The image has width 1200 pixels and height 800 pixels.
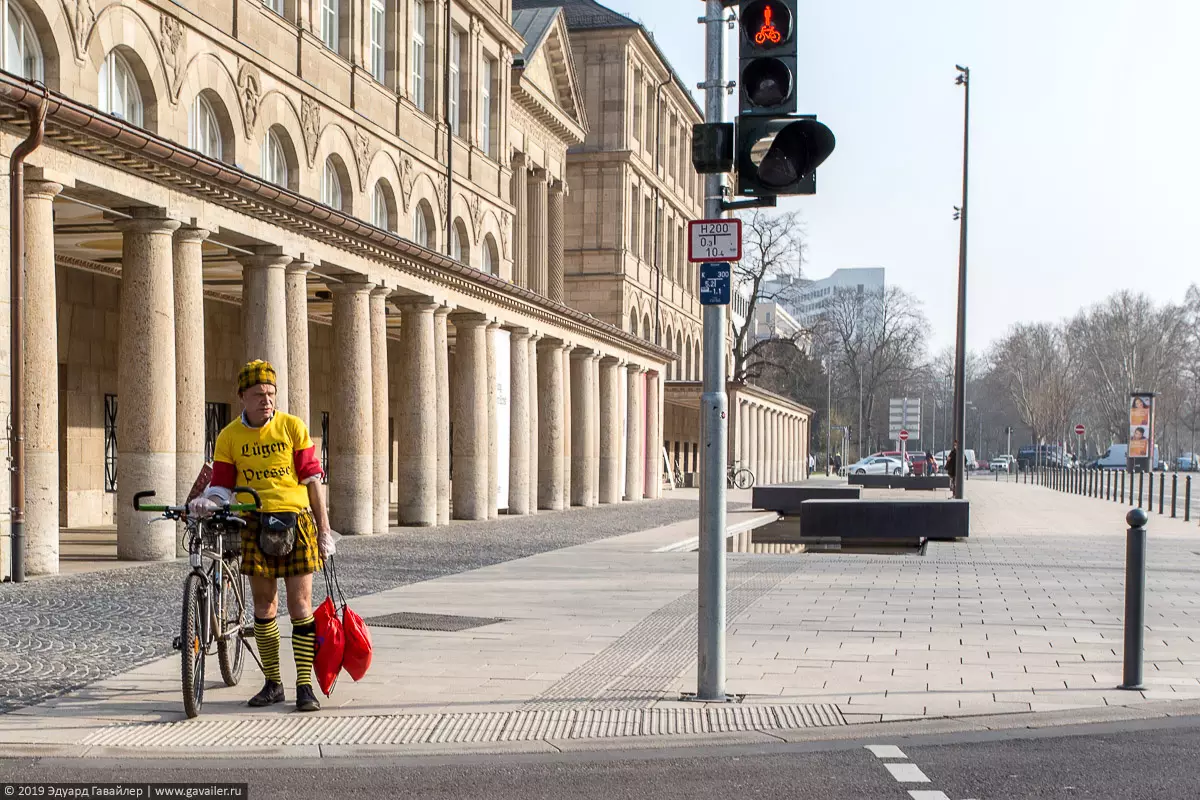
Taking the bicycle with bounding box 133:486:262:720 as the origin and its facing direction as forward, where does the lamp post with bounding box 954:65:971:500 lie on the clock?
The lamp post is roughly at 7 o'clock from the bicycle.

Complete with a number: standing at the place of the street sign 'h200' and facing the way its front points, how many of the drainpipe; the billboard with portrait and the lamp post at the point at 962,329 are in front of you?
0

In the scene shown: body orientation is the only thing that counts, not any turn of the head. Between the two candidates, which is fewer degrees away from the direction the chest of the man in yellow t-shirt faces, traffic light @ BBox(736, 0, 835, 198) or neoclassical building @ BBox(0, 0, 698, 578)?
the traffic light

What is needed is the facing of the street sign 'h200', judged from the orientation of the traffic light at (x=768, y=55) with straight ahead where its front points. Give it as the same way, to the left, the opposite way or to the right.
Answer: the same way

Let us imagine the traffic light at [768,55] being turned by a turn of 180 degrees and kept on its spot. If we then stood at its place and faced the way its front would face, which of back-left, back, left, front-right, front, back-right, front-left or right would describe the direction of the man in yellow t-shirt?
left

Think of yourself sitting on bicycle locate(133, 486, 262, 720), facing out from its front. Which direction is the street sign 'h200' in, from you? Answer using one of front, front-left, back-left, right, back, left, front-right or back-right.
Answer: left

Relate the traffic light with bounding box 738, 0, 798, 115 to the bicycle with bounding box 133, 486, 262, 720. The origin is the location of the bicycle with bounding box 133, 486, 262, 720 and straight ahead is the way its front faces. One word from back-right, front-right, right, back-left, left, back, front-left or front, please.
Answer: left

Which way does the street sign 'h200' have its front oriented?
toward the camera

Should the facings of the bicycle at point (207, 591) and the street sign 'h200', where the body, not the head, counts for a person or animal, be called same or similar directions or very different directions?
same or similar directions

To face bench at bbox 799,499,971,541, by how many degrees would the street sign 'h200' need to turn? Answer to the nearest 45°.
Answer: approximately 180°

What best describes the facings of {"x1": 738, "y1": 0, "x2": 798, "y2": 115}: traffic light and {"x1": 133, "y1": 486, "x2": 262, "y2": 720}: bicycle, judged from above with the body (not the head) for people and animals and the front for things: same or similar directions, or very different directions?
same or similar directions

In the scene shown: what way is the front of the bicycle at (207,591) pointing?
toward the camera

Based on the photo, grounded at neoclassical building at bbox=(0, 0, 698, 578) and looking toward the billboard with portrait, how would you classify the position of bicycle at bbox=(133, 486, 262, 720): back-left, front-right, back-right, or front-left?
back-right

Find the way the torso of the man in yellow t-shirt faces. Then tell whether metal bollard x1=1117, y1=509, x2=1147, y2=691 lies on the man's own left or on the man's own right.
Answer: on the man's own left

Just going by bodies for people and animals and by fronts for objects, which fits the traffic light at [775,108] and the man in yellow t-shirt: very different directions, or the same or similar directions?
same or similar directions

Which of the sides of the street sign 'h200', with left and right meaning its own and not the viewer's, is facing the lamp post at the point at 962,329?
back
